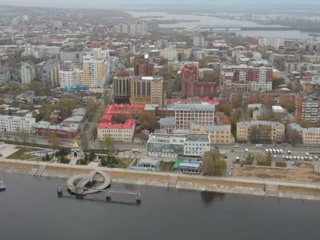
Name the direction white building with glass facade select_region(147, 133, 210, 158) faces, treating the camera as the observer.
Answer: facing the viewer

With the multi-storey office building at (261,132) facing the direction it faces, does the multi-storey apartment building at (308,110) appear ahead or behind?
behind

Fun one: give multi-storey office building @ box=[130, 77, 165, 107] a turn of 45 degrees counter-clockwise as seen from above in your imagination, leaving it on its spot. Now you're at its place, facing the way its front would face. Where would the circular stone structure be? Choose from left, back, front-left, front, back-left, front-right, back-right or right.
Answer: front-right

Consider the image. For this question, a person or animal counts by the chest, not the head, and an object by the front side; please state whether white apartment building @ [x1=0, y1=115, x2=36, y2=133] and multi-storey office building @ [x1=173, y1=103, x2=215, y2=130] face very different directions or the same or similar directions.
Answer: same or similar directions

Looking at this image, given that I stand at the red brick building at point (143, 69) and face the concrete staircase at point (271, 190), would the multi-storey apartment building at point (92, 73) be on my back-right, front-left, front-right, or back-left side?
back-right

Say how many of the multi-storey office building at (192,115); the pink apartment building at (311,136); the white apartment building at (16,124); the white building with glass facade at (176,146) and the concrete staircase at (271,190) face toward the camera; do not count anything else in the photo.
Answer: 5

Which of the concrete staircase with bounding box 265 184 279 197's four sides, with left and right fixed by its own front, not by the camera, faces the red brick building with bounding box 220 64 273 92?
back

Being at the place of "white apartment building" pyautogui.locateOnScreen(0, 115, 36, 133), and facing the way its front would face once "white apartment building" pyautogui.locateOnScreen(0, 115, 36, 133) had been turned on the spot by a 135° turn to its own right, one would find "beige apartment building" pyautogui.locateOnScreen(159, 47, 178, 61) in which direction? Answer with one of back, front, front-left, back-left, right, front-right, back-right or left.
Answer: right

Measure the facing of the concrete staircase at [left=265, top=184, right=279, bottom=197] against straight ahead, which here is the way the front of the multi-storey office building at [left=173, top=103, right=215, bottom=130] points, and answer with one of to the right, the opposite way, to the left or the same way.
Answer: the same way

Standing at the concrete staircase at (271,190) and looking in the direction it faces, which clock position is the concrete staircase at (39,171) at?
the concrete staircase at (39,171) is roughly at 3 o'clock from the concrete staircase at (271,190).

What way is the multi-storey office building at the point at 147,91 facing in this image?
toward the camera

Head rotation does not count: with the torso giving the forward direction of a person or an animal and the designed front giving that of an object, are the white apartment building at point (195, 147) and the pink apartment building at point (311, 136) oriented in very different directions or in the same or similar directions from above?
same or similar directions

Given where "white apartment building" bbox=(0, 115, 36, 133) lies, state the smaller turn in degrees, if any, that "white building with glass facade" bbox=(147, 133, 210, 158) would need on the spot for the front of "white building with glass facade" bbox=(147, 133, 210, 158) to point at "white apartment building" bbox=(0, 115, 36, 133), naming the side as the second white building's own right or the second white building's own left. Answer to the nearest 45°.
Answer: approximately 135° to the second white building's own right

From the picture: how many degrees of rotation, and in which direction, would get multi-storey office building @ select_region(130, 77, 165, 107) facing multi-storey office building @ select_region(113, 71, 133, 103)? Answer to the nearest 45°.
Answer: approximately 135° to its right

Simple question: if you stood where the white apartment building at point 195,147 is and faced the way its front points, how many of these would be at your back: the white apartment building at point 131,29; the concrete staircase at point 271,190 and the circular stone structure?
1

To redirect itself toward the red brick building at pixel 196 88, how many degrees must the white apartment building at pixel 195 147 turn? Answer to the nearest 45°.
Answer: approximately 180°

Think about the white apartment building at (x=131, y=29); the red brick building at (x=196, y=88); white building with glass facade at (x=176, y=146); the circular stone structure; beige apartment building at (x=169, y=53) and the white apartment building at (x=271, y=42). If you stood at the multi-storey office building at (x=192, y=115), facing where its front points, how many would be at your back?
4

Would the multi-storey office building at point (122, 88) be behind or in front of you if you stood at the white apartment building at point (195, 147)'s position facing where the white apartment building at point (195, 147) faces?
behind

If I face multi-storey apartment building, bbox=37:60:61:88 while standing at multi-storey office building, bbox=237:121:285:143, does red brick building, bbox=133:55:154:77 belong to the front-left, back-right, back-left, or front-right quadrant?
front-right

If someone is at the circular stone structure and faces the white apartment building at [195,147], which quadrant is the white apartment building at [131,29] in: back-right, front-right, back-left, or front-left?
front-left

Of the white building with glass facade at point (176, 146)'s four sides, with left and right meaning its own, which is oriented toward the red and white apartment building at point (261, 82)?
back
